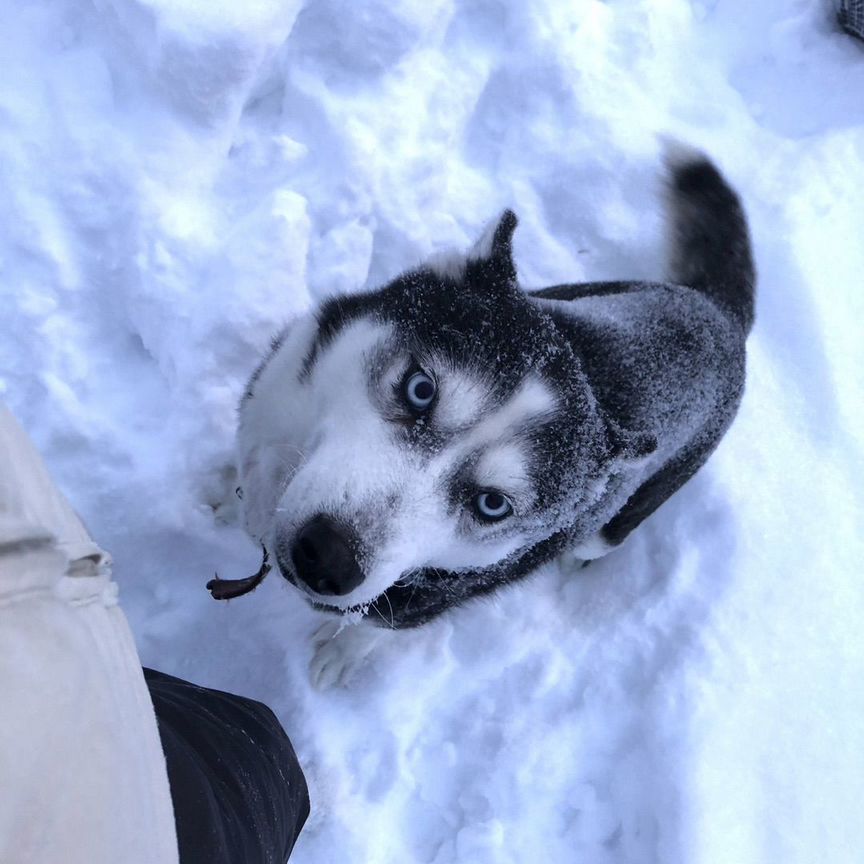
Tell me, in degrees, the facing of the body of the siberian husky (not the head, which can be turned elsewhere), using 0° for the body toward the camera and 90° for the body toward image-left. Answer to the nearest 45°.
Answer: approximately 45°
